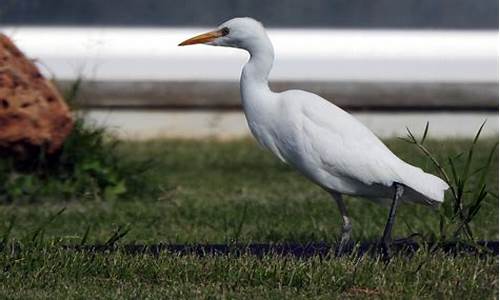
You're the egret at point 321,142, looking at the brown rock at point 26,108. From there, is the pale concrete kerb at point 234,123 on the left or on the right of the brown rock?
right

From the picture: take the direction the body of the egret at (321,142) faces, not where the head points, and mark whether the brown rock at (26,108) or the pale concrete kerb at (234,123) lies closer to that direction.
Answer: the brown rock

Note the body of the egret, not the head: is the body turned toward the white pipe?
no

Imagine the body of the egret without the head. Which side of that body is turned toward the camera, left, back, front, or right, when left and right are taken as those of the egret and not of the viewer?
left

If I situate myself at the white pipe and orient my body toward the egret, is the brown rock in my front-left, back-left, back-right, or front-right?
front-right

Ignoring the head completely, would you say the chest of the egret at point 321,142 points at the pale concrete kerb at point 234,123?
no
